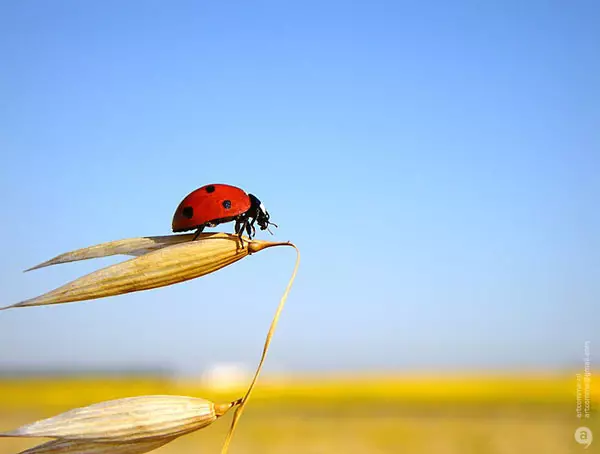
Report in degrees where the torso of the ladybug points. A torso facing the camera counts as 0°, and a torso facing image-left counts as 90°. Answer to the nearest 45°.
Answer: approximately 270°
